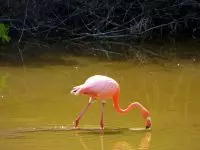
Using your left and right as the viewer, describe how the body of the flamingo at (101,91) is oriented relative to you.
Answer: facing to the right of the viewer

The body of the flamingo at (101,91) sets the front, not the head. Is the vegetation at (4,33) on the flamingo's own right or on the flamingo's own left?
on the flamingo's own left
